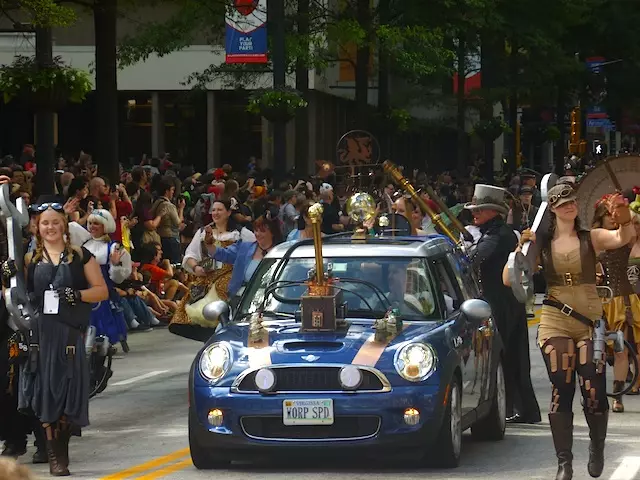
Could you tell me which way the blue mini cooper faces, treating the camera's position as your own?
facing the viewer

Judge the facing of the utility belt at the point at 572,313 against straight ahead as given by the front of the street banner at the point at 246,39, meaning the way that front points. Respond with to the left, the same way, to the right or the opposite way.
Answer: the same way

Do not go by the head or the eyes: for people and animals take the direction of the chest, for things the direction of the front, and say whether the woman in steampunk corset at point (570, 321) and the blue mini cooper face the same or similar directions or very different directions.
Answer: same or similar directions

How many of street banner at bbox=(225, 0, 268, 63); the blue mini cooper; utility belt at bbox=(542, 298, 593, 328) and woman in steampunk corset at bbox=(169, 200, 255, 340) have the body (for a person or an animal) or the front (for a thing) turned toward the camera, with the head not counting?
4

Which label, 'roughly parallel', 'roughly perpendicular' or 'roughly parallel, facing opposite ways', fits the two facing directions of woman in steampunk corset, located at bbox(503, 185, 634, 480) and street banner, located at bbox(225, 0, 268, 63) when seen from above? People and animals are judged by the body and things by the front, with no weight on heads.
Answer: roughly parallel

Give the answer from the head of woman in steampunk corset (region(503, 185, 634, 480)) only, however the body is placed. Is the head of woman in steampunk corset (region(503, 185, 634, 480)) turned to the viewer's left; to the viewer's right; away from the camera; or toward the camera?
toward the camera

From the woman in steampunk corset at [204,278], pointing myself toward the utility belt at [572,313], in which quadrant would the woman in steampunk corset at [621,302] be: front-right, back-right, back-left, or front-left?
front-left

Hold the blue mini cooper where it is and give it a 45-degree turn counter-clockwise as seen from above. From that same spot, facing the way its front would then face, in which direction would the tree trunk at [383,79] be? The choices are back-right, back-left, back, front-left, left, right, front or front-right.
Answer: back-left

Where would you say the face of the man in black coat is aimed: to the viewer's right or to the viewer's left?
to the viewer's left

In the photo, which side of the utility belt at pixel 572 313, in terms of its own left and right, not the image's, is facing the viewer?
front

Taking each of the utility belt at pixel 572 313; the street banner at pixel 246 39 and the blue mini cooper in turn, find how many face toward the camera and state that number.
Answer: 3

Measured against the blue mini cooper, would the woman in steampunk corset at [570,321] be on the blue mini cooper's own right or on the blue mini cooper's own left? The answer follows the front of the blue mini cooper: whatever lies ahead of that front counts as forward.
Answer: on the blue mini cooper's own left

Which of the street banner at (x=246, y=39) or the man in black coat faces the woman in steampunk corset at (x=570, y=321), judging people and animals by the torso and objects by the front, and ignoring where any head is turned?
the street banner

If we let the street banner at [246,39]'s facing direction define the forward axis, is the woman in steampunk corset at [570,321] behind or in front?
in front

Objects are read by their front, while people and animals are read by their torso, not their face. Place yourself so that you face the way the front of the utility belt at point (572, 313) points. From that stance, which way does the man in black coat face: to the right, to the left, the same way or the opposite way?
to the right

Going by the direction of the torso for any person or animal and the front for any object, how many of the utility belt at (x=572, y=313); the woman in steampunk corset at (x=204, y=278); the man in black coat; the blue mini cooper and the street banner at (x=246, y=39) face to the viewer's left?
1

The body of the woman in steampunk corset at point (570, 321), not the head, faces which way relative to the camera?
toward the camera
